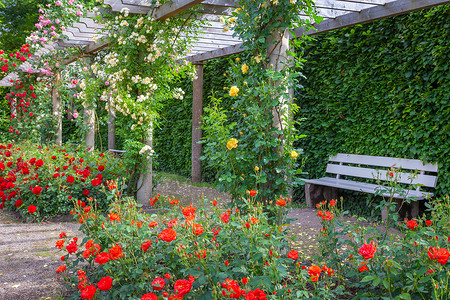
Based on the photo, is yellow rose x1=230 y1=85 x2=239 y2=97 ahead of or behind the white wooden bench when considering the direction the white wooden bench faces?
ahead

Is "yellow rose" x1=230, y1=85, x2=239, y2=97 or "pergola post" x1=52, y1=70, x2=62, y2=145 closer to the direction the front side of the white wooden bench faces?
the yellow rose

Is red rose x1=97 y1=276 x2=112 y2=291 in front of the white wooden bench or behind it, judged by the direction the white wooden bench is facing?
in front

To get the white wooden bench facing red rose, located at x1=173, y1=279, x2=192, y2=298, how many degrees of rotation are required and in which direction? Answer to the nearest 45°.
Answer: approximately 45° to its left

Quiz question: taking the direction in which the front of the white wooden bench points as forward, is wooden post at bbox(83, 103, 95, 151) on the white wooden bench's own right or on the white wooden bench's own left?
on the white wooden bench's own right

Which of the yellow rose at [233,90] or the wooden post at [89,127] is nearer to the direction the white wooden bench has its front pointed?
the yellow rose

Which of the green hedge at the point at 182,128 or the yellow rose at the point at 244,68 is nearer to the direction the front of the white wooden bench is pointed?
the yellow rose

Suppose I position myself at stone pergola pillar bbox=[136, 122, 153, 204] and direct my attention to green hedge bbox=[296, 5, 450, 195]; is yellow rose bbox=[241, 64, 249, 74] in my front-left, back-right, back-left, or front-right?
front-right

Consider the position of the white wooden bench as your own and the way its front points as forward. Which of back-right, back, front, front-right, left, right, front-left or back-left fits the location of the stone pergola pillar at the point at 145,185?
front-right

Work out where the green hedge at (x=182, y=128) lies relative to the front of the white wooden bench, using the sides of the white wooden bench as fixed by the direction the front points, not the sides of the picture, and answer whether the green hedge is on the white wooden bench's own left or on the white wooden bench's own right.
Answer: on the white wooden bench's own right

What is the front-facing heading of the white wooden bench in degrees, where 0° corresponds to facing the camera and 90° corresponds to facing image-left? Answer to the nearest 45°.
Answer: approximately 45°

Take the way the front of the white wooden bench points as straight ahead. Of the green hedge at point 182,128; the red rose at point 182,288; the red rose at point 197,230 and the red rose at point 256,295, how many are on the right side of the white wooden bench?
1

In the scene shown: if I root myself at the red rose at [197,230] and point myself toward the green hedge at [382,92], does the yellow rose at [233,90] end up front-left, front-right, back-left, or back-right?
front-left
